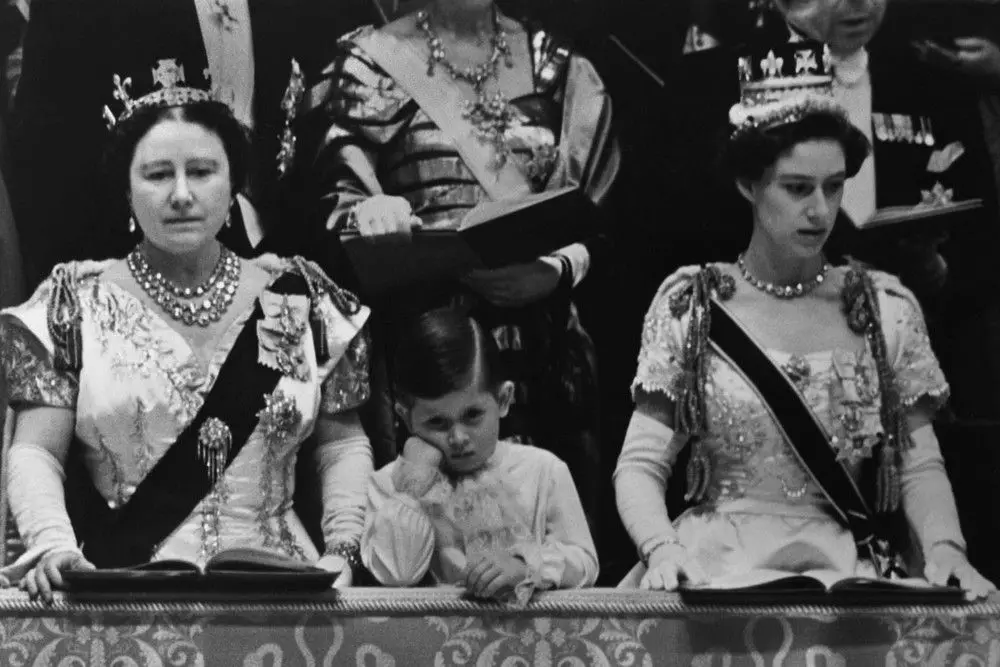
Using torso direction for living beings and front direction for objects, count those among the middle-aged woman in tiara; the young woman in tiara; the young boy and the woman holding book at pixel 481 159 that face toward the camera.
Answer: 4

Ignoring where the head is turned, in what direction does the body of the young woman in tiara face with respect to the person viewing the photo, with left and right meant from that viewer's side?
facing the viewer

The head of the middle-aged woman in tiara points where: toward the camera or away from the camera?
toward the camera

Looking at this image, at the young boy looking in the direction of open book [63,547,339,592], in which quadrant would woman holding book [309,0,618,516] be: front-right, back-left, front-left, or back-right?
back-right

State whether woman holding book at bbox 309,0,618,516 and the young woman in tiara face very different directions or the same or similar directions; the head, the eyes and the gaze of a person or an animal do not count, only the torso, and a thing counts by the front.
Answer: same or similar directions

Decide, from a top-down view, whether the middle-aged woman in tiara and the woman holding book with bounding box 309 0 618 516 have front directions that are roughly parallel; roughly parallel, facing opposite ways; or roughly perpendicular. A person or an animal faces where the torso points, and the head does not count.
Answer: roughly parallel

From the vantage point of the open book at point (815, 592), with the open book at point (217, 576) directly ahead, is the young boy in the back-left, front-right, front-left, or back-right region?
front-right

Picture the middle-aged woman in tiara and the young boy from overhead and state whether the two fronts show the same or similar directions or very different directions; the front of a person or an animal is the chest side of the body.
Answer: same or similar directions

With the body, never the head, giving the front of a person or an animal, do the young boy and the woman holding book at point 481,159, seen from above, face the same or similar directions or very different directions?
same or similar directions

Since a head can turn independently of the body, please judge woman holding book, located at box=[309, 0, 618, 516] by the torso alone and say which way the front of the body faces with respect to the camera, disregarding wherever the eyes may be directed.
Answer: toward the camera

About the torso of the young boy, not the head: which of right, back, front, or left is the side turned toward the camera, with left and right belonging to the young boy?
front
